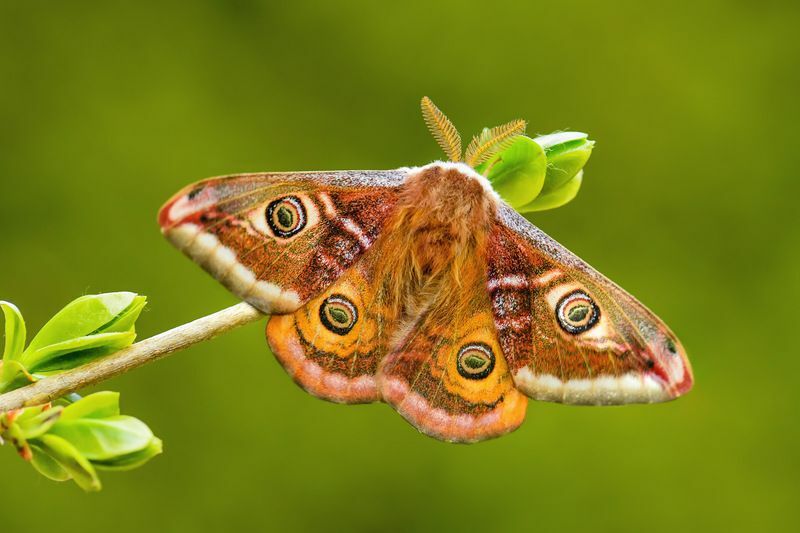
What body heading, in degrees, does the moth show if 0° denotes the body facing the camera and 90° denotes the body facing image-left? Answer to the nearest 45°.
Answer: approximately 180°

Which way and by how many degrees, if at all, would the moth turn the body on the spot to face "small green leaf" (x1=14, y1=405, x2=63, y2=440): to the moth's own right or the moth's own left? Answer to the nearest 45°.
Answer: approximately 135° to the moth's own left

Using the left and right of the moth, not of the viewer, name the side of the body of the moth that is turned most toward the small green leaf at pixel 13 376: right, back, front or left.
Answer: left
